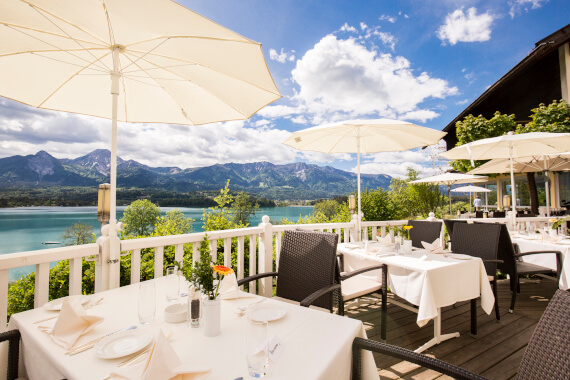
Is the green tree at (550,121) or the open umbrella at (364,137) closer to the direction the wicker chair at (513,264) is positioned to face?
the green tree

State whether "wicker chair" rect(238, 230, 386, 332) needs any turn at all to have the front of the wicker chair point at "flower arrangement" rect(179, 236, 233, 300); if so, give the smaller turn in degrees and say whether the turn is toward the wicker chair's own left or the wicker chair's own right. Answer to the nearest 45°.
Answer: approximately 45° to the wicker chair's own left

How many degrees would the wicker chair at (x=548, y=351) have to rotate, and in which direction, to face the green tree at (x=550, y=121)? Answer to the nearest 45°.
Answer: approximately 45° to its right

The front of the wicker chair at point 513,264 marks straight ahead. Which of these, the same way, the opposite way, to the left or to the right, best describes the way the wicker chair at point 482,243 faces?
the opposite way

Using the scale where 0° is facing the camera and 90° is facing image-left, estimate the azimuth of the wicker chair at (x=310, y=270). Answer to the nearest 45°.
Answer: approximately 45°

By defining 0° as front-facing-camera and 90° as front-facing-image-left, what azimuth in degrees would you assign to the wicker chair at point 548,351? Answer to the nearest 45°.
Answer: approximately 135°

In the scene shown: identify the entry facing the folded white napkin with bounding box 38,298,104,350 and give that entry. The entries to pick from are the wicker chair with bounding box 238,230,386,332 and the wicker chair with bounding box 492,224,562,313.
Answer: the wicker chair with bounding box 238,230,386,332

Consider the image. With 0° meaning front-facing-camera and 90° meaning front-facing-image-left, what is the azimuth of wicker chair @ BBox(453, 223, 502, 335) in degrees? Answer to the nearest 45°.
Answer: approximately 45°

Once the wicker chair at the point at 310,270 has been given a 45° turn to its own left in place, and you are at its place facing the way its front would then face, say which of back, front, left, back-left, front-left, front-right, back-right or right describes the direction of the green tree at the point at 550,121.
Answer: back-left
